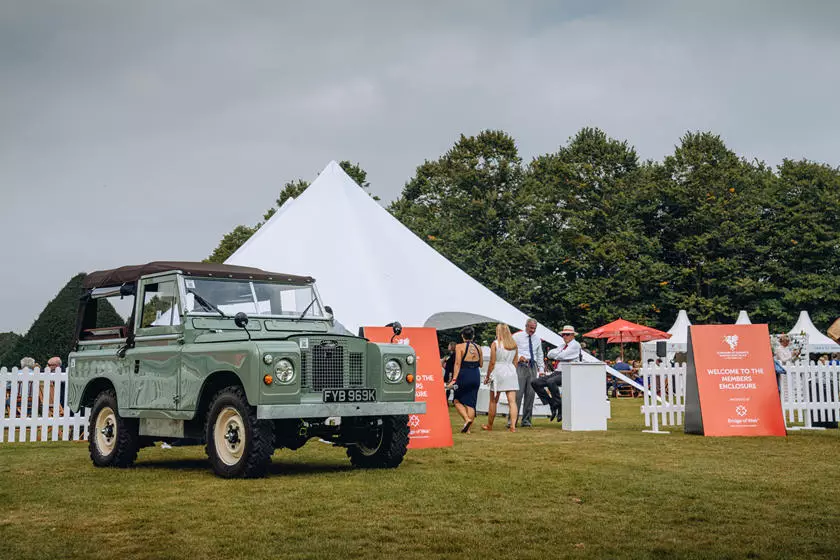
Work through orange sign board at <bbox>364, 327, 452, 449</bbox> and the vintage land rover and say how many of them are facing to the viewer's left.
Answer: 0

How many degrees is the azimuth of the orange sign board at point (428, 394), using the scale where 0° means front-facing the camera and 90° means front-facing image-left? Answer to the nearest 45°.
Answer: approximately 0°

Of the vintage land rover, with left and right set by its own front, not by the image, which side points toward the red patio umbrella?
left

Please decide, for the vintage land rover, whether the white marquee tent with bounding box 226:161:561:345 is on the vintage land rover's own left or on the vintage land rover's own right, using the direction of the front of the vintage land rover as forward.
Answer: on the vintage land rover's own left

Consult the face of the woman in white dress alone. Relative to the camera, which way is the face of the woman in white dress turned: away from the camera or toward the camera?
away from the camera

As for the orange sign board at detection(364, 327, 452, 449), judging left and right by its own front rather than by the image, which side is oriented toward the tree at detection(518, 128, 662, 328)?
back

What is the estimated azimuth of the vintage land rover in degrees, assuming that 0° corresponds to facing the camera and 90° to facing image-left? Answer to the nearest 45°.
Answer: approximately 315°

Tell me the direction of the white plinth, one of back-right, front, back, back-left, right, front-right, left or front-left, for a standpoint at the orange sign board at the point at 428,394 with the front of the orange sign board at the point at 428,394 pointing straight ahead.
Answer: back-left

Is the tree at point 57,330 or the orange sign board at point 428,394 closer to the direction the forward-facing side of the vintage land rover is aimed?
the orange sign board

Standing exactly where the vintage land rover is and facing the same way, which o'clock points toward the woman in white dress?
The woman in white dress is roughly at 9 o'clock from the vintage land rover.

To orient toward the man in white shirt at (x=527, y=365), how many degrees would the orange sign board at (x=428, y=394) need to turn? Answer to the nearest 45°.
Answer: approximately 180°

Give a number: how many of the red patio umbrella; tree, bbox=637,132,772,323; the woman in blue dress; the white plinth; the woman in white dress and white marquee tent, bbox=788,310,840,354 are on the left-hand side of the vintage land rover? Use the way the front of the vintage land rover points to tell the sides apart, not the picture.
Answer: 6

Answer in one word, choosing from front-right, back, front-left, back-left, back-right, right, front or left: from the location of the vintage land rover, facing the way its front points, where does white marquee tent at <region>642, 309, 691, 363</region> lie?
left
